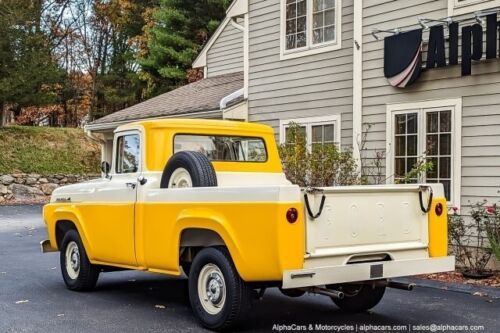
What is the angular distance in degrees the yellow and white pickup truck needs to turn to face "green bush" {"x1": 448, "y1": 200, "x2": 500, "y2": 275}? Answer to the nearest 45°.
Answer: approximately 90° to its right

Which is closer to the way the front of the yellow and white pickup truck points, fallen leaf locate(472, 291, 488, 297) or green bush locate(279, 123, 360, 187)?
the green bush

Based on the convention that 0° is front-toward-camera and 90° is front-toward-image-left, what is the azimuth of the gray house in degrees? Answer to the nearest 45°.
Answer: approximately 45°

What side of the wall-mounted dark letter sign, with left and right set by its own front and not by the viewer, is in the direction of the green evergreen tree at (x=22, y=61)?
right

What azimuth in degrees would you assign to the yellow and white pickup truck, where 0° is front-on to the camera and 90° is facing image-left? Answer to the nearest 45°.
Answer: approximately 135°

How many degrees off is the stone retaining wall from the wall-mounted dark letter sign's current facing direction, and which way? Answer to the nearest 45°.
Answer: approximately 90° to its right

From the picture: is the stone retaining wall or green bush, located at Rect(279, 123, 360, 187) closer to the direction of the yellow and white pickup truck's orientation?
the stone retaining wall

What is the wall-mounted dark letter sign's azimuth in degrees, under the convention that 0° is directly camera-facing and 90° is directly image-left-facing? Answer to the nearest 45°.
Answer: approximately 45°

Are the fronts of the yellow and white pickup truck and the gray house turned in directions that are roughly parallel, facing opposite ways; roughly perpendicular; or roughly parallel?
roughly perpendicular
